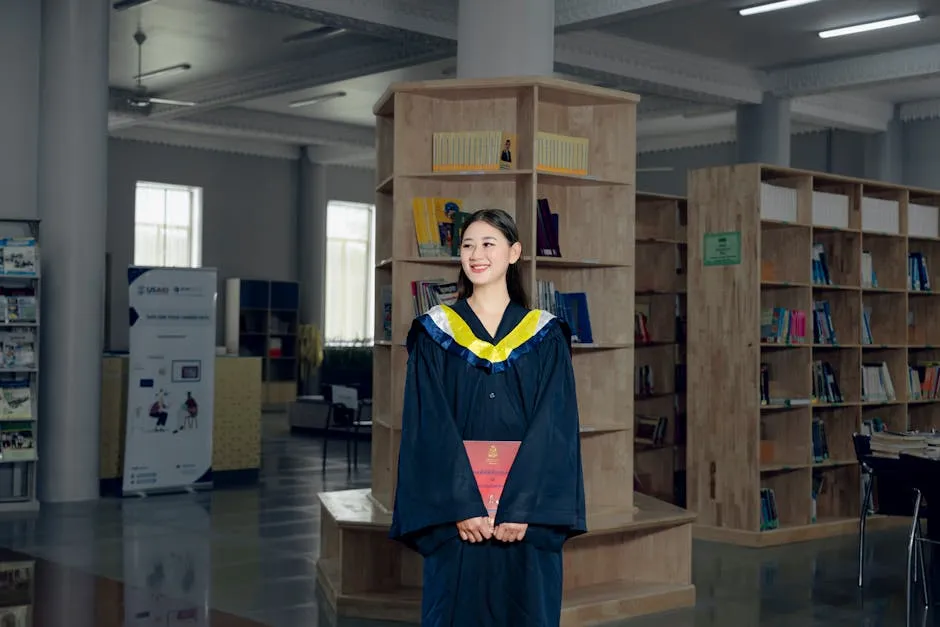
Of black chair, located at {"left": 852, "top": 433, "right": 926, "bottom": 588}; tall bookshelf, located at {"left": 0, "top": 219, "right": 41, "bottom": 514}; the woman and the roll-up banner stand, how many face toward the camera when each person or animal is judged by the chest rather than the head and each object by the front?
3

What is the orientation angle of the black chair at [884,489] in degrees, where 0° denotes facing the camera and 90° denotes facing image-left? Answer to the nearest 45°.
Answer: approximately 270°

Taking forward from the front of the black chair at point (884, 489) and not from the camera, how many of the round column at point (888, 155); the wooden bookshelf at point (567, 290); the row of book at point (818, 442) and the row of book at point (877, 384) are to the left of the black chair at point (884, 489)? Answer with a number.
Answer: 3

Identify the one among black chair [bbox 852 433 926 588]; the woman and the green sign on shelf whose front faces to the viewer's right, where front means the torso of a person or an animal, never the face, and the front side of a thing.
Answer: the black chair

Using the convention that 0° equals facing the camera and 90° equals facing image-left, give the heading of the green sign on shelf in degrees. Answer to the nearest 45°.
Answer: approximately 0°

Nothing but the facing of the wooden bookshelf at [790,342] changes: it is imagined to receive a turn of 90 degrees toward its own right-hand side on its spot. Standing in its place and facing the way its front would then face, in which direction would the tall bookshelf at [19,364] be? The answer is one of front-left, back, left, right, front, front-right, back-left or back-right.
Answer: front-right

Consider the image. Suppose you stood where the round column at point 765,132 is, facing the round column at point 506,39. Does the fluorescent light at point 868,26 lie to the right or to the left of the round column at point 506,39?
left

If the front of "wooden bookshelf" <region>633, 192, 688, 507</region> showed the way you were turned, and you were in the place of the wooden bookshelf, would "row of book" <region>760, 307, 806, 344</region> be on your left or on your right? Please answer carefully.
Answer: on your left

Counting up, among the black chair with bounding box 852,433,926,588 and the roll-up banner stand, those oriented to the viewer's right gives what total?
1

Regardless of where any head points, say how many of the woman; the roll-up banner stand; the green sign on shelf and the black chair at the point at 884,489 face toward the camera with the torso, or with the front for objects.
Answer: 3
